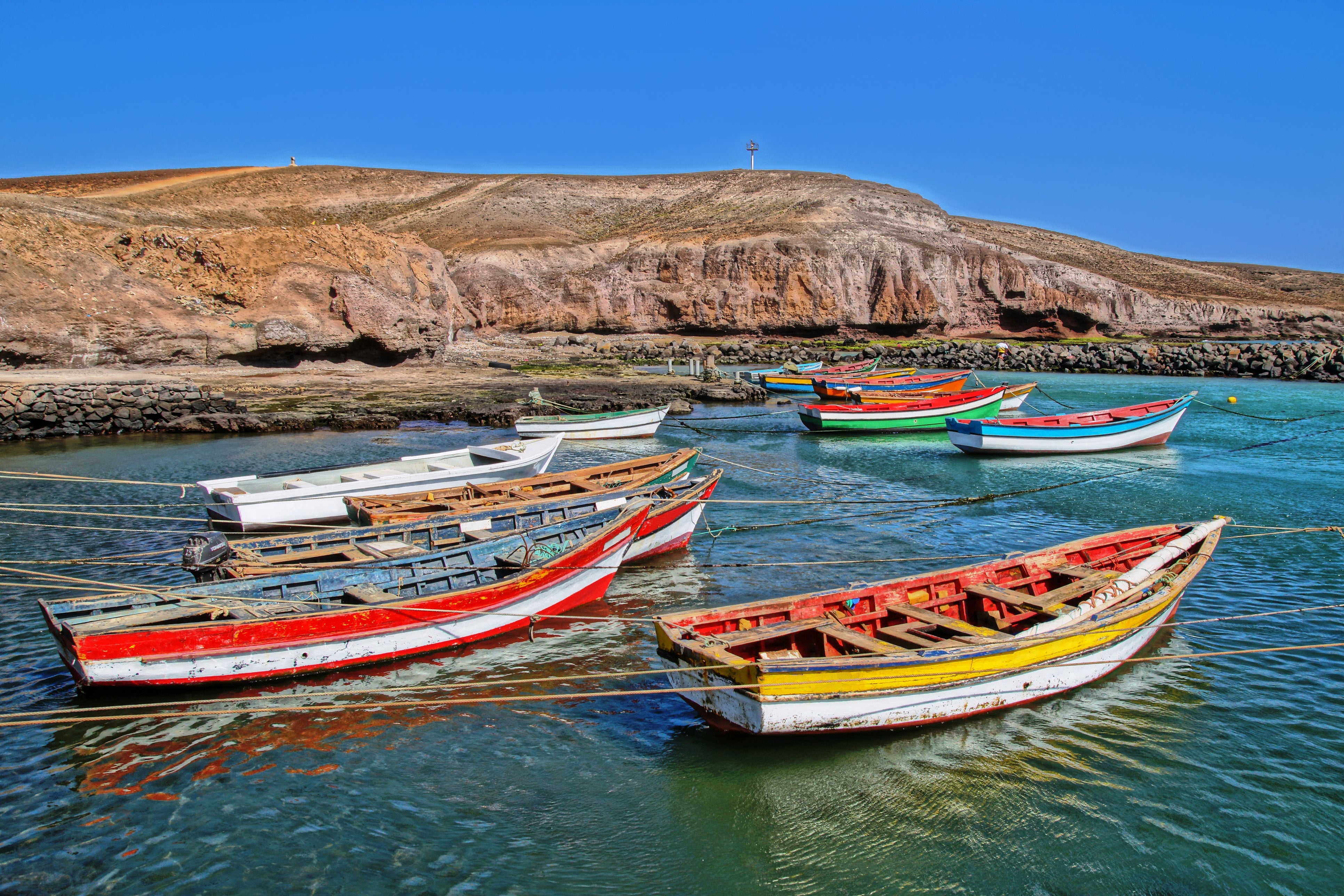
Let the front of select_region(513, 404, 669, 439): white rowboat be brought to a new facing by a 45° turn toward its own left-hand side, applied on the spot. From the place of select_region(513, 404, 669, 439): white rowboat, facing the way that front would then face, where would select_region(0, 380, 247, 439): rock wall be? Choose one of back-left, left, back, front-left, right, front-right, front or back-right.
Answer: back-left

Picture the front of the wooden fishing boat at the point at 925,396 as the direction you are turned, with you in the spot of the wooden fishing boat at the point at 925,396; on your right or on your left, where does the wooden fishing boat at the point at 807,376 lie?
on your left

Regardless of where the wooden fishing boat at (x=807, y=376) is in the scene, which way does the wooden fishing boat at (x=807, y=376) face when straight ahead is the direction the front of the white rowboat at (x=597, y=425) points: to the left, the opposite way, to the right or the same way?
the same way

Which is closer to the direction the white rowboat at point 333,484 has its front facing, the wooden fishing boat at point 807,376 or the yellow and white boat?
the wooden fishing boat

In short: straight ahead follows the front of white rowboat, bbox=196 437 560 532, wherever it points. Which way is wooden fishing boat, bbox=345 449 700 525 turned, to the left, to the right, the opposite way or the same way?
the same way

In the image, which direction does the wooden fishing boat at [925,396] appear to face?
to the viewer's right

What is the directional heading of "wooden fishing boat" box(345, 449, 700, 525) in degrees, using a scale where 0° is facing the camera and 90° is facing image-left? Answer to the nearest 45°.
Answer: approximately 225°

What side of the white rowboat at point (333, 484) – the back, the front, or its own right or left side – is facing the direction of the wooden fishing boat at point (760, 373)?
front

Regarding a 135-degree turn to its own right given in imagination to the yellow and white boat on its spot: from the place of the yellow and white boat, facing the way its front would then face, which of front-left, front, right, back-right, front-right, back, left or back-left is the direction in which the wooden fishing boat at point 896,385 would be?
back

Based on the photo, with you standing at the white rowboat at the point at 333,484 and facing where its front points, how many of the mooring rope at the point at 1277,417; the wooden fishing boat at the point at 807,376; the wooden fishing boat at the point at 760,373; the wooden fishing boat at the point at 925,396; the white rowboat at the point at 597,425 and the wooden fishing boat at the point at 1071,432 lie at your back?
0

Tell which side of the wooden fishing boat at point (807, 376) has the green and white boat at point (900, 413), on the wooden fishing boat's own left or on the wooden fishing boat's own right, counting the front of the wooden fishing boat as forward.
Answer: on the wooden fishing boat's own right

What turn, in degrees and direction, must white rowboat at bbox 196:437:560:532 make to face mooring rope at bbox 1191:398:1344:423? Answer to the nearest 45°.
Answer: approximately 45° to its right

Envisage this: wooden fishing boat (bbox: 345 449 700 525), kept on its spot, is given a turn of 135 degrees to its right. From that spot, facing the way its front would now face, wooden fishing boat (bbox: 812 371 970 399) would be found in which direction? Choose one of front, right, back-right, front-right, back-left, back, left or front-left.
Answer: back-left

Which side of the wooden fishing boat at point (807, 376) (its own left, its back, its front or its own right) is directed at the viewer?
right

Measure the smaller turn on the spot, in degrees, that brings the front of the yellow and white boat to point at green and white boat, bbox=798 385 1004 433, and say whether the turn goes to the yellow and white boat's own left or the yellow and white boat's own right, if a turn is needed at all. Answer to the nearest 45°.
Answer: approximately 45° to the yellow and white boat's own left

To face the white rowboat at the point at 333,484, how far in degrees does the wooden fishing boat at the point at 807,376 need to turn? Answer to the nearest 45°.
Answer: approximately 90° to its right

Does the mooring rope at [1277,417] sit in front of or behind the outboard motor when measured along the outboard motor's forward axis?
in front

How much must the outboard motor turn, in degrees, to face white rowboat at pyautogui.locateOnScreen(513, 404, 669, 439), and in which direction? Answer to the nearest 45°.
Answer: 0° — it already faces it

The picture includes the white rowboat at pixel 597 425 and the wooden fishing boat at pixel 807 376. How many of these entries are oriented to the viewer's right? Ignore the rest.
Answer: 2

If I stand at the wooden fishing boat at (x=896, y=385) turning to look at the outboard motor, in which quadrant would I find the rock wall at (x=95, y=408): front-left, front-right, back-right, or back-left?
front-right

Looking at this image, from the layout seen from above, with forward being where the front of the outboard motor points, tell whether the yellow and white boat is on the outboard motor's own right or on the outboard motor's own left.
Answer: on the outboard motor's own right
